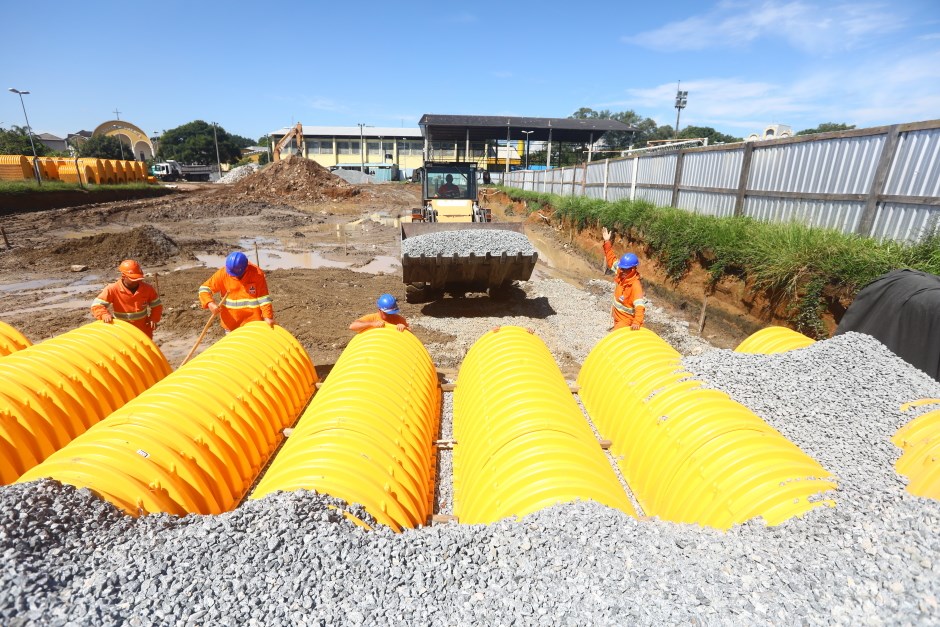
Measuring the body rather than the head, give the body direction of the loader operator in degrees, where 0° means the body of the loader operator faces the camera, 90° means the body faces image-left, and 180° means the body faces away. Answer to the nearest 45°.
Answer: approximately 0°

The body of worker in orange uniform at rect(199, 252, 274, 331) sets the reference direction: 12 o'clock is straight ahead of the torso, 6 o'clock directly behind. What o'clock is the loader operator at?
The loader operator is roughly at 6 o'clock from the worker in orange uniform.

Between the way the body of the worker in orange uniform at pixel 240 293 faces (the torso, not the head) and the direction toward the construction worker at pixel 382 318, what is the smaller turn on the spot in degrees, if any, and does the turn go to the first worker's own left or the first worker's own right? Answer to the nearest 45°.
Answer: approximately 90° to the first worker's own left

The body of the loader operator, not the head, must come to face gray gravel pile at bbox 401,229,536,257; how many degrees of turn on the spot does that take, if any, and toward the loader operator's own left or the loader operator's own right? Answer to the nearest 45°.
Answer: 0° — they already face it

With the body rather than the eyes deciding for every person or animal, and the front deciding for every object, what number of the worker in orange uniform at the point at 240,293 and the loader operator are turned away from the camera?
0

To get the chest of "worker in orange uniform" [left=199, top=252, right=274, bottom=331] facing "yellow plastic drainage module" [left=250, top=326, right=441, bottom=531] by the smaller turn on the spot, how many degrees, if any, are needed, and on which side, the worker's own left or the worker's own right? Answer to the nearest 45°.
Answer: approximately 45° to the worker's own left

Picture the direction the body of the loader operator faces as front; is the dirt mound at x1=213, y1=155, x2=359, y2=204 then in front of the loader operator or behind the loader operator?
behind

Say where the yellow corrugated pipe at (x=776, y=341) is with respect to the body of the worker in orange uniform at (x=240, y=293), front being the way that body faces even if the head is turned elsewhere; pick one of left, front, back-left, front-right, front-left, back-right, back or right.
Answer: left

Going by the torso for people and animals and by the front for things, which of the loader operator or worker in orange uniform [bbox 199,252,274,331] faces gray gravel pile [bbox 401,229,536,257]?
the loader operator

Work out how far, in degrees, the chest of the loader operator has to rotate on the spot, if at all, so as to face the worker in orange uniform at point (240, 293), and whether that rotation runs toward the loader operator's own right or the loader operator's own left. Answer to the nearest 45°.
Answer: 0° — they already face them

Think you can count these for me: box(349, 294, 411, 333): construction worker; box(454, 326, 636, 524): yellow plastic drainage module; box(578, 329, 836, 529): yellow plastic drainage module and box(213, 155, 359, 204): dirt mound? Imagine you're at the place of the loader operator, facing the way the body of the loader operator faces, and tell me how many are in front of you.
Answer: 3

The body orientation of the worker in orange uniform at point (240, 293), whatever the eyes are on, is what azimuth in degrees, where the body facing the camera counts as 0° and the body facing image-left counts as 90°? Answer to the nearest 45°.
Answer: approximately 45°
